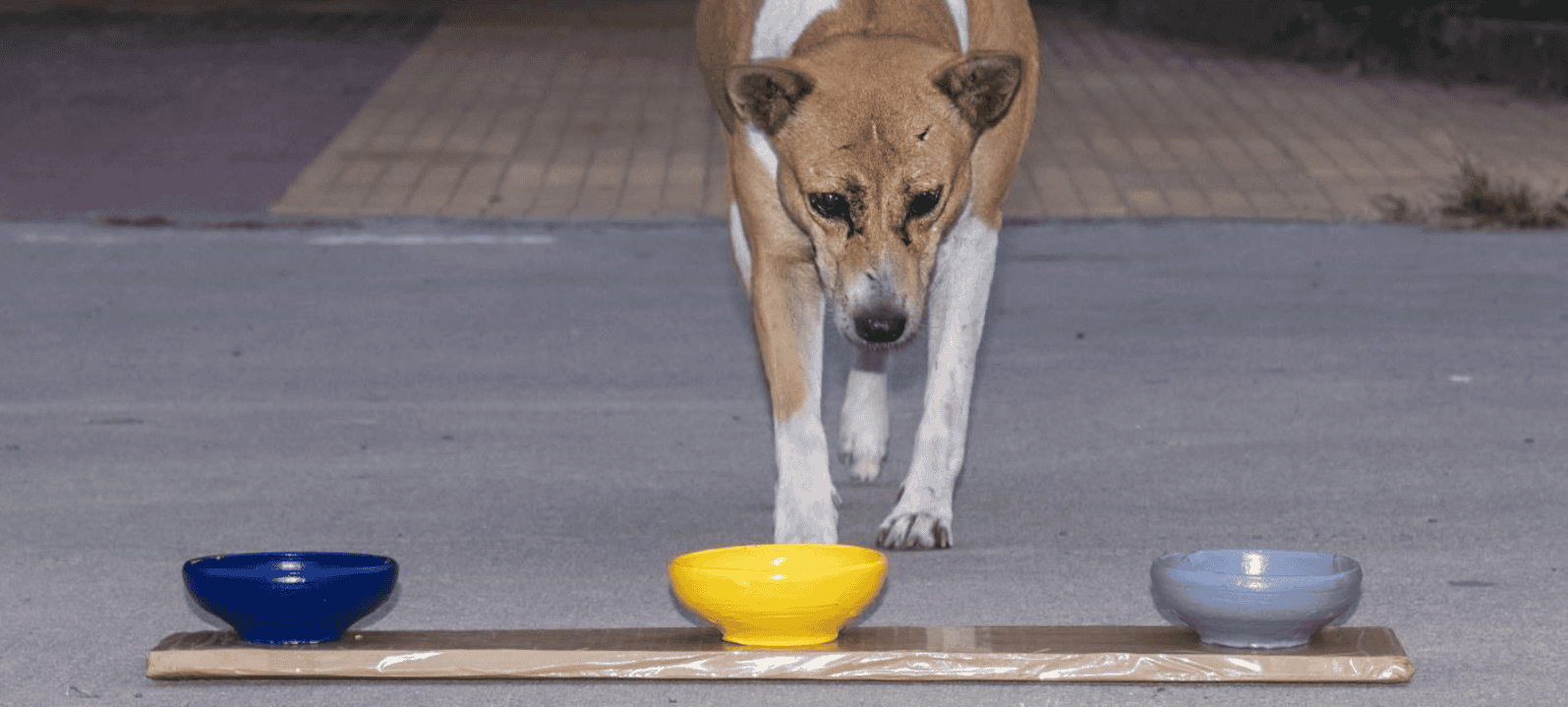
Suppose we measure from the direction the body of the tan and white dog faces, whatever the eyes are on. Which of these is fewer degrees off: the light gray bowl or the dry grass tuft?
the light gray bowl

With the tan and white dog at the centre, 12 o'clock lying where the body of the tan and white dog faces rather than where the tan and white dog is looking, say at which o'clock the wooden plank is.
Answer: The wooden plank is roughly at 12 o'clock from the tan and white dog.

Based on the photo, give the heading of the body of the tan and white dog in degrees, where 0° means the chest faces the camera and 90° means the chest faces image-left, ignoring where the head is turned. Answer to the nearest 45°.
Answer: approximately 0°

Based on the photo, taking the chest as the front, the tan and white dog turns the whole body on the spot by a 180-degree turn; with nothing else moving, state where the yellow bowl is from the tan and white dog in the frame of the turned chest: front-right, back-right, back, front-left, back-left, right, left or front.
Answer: back

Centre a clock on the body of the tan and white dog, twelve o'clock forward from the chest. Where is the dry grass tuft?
The dry grass tuft is roughly at 7 o'clock from the tan and white dog.

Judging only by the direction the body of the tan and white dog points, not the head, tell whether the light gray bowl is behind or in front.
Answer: in front

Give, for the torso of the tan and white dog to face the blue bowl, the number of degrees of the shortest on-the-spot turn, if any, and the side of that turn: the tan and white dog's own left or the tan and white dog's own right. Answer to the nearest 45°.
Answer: approximately 45° to the tan and white dog's own right
